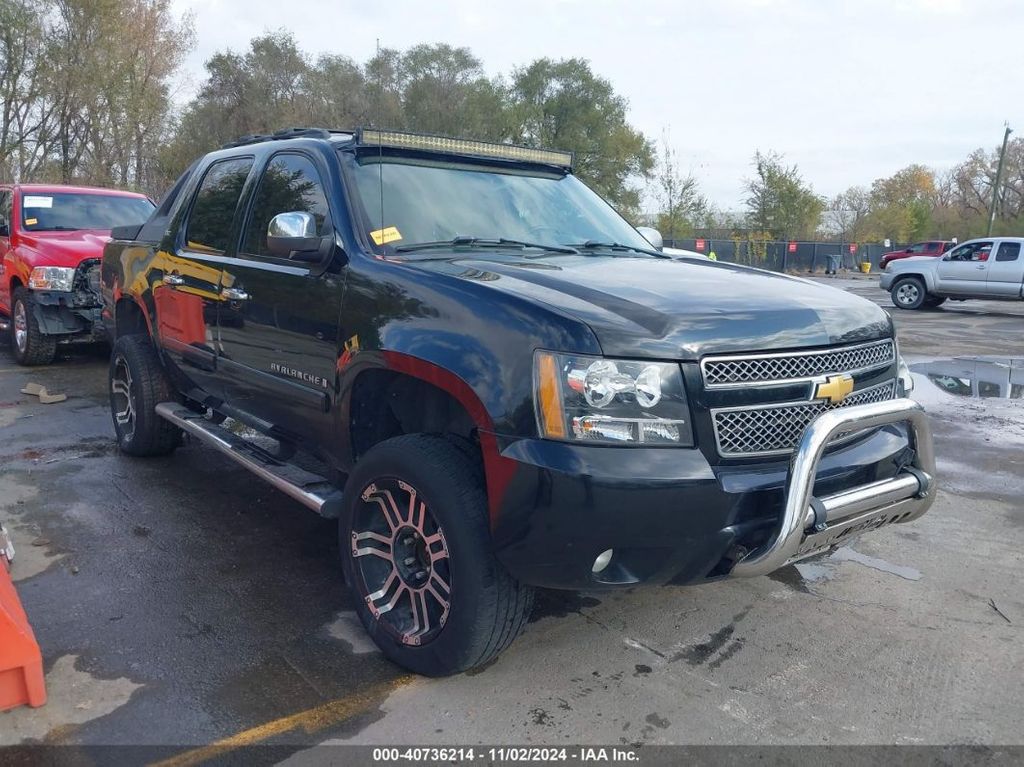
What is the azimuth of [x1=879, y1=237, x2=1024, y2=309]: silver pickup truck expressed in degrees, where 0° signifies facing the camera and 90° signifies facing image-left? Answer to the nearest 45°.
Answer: approximately 90°

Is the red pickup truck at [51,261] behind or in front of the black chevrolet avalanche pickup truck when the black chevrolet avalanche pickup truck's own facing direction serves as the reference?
behind

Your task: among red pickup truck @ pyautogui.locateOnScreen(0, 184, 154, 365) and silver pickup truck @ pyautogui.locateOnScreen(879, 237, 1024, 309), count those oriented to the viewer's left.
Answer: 1

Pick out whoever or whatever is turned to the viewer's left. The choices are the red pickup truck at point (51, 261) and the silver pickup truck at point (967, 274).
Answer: the silver pickup truck

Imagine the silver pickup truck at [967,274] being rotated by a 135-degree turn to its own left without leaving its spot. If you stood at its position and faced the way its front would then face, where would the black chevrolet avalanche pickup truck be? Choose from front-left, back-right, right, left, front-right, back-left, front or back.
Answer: front-right

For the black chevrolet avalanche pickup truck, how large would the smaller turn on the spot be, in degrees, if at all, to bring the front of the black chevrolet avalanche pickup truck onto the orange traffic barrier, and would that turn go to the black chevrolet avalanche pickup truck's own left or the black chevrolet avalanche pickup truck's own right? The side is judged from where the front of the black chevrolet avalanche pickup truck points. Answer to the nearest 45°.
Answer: approximately 135° to the black chevrolet avalanche pickup truck's own right

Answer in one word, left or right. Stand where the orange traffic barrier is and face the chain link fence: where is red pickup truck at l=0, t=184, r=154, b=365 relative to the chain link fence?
left

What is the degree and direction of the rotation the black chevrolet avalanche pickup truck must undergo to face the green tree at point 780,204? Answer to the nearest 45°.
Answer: approximately 135° to its left

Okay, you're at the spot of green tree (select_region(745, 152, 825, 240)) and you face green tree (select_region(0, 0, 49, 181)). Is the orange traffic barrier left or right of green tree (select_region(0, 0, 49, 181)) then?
left

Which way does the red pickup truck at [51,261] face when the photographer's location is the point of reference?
facing the viewer and to the right of the viewer

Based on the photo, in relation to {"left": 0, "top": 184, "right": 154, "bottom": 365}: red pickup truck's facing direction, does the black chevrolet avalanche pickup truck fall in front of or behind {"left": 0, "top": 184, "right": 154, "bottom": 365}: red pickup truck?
in front

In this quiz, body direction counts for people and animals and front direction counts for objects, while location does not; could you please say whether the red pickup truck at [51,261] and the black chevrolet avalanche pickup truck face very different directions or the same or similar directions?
same or similar directions

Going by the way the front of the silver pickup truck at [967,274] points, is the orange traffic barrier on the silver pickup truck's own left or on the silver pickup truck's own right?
on the silver pickup truck's own left
